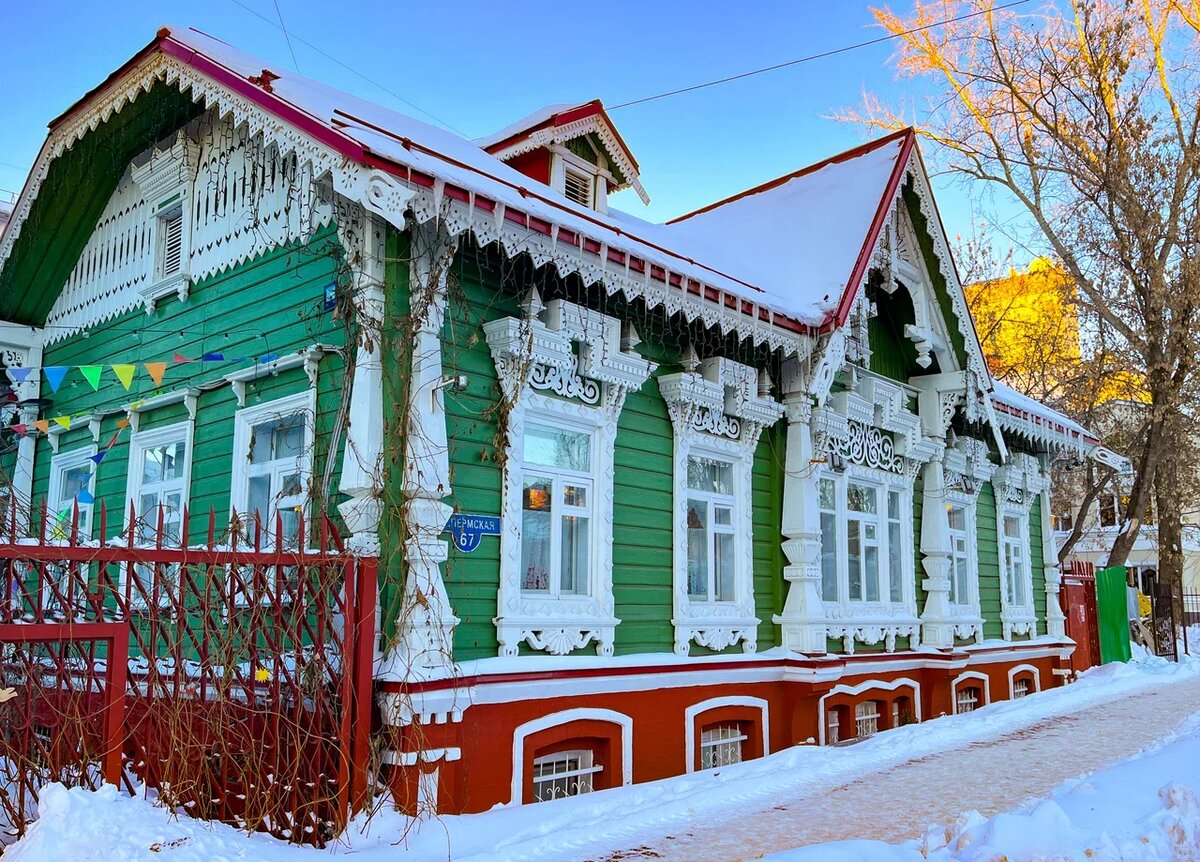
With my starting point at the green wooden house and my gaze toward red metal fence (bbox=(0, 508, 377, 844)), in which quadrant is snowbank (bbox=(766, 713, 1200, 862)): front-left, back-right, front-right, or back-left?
front-left

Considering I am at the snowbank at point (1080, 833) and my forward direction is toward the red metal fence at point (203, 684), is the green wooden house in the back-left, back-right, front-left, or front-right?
front-right

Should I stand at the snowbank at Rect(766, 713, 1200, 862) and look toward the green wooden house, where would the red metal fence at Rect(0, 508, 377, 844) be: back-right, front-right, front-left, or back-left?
front-left

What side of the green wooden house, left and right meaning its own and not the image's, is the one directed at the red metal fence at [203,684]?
right

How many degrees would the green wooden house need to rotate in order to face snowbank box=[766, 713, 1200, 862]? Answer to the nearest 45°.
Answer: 0° — it already faces it
